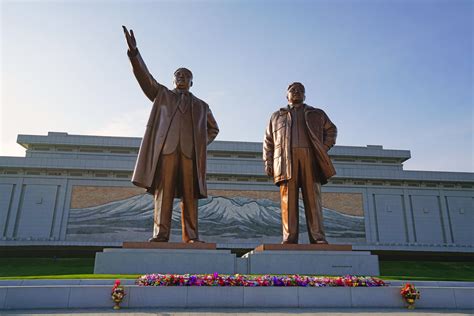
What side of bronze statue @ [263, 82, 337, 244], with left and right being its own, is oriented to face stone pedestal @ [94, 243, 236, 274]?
right

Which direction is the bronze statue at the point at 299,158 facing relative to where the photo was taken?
toward the camera

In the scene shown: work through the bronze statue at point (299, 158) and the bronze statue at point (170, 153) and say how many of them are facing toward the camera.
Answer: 2

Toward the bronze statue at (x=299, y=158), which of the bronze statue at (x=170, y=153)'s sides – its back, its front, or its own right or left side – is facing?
left

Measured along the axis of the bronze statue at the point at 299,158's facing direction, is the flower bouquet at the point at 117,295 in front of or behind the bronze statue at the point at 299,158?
in front

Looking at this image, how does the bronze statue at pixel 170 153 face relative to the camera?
toward the camera

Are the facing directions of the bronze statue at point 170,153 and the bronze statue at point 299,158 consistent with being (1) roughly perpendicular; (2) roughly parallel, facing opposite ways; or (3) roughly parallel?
roughly parallel
